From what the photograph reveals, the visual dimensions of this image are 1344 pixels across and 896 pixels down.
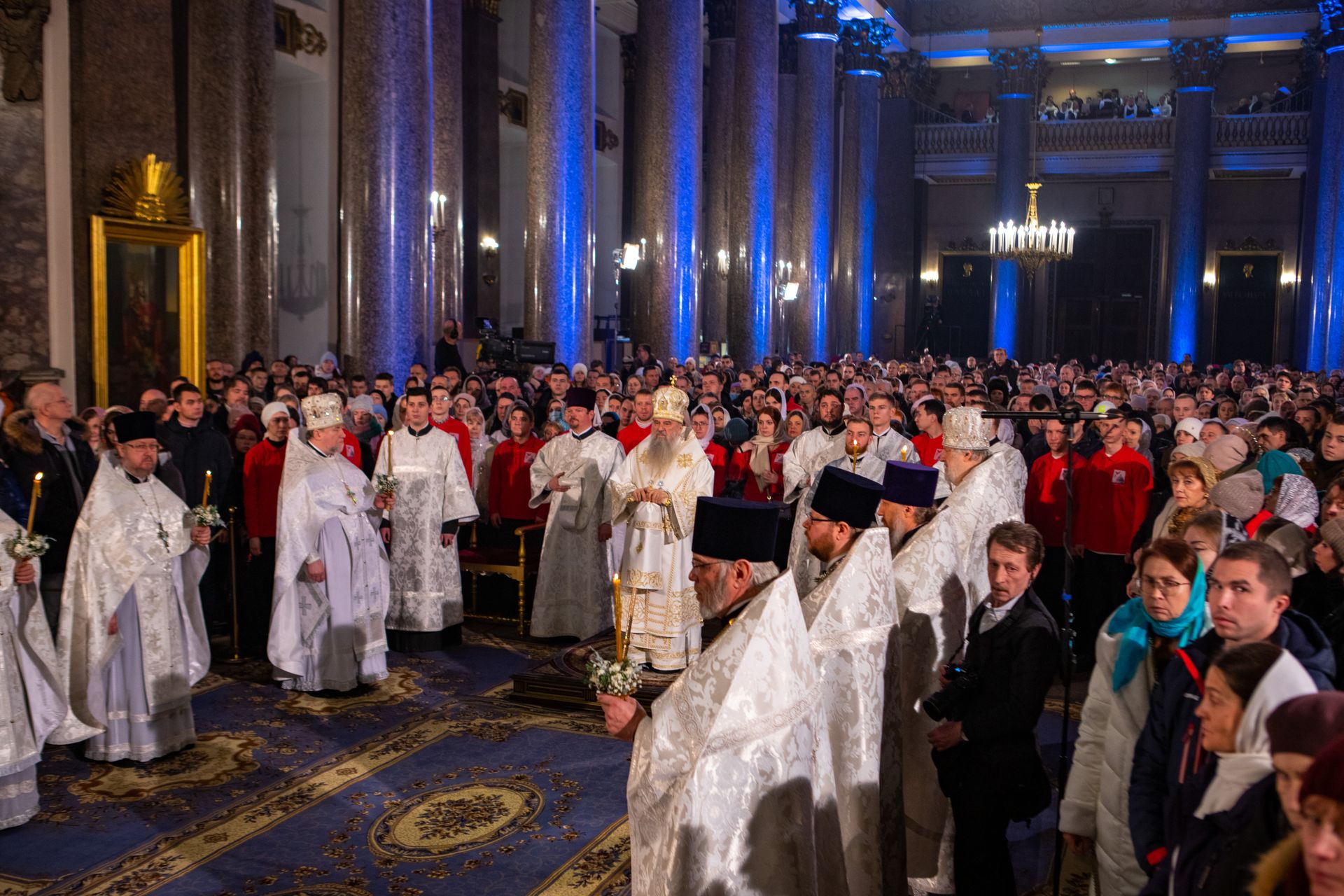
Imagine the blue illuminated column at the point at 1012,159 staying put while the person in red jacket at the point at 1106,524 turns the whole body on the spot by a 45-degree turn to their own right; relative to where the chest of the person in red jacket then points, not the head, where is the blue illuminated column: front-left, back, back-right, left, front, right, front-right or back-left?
right

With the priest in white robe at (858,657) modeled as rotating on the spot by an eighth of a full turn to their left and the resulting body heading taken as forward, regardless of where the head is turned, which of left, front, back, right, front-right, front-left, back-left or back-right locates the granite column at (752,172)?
back-right

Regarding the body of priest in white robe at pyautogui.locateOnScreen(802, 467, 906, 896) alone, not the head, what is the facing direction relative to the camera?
to the viewer's left

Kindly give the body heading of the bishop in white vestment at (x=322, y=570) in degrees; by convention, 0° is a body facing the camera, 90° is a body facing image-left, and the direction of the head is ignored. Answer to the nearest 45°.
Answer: approximately 315°

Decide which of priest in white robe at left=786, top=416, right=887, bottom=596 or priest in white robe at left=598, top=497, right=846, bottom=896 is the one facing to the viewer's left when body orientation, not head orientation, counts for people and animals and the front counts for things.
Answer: priest in white robe at left=598, top=497, right=846, bottom=896

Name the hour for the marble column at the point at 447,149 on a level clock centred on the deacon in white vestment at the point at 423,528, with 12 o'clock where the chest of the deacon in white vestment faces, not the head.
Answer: The marble column is roughly at 6 o'clock from the deacon in white vestment.

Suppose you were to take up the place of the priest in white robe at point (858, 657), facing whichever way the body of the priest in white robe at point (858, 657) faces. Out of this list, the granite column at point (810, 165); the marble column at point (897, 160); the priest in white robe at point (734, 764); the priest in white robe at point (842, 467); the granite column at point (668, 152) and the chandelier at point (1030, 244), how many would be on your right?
5

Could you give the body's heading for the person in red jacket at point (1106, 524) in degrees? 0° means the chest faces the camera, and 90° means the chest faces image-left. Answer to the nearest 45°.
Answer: approximately 45°

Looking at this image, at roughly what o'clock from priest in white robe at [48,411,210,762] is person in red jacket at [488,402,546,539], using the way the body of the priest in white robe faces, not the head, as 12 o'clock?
The person in red jacket is roughly at 9 o'clock from the priest in white robe.

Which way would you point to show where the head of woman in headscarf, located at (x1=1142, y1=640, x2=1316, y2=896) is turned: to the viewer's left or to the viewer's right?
to the viewer's left

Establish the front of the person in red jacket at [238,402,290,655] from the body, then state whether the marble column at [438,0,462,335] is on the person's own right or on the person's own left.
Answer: on the person's own left

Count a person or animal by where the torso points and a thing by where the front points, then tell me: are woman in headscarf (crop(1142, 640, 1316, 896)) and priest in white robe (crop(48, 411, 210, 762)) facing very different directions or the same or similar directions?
very different directions

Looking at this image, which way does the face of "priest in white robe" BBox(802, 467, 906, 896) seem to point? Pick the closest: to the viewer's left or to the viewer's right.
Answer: to the viewer's left

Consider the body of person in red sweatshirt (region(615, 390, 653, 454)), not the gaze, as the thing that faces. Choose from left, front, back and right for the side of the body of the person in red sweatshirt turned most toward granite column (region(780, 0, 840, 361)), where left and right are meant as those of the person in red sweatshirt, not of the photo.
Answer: back

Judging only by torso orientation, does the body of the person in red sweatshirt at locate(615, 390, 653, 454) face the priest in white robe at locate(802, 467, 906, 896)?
yes
